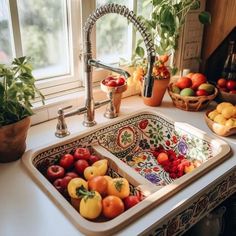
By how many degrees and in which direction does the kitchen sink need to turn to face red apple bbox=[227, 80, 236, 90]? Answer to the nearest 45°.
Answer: approximately 90° to its left

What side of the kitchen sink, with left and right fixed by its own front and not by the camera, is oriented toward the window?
back

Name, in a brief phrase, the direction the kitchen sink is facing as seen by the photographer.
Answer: facing the viewer and to the right of the viewer

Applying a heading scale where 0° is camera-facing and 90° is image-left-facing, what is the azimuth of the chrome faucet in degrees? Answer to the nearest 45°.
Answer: approximately 315°

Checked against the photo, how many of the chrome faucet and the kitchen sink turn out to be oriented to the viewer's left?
0
